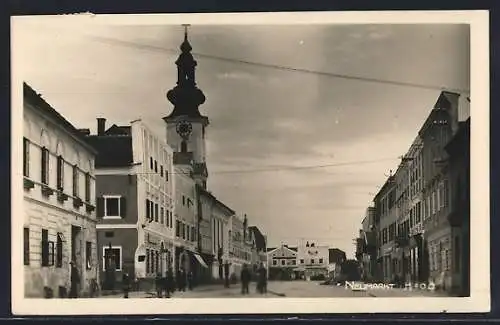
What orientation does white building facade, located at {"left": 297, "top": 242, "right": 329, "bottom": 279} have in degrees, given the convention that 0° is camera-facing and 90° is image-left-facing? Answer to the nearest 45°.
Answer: approximately 0°
